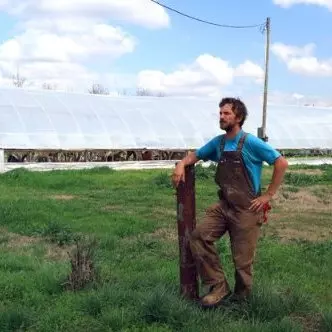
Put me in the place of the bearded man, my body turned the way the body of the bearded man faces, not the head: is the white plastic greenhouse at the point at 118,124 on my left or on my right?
on my right

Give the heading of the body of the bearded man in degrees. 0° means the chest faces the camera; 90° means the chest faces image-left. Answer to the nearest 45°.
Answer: approximately 45°
